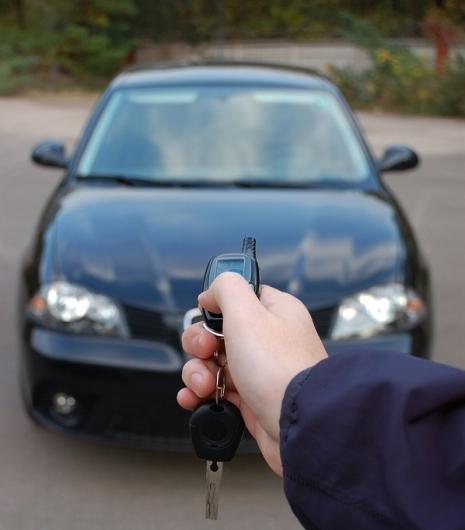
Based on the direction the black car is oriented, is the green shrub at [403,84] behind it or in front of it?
behind

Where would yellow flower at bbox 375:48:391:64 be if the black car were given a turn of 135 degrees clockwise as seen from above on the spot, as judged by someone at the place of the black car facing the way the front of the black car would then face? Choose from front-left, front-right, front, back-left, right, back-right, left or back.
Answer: front-right

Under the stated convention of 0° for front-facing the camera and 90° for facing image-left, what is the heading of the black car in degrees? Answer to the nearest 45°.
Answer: approximately 0°
